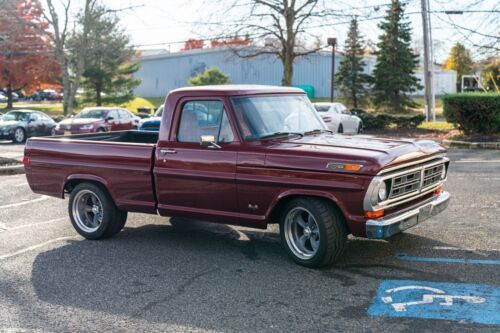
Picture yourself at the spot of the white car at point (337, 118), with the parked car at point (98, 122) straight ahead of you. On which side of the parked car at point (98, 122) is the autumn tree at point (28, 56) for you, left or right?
right

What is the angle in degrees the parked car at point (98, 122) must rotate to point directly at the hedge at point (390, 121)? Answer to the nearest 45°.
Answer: approximately 135° to its left

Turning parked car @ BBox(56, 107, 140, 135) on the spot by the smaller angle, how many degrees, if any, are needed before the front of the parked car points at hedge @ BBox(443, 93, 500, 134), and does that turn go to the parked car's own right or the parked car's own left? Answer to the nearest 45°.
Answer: approximately 90° to the parked car's own left

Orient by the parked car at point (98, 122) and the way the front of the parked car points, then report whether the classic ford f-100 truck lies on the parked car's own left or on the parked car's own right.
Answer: on the parked car's own left

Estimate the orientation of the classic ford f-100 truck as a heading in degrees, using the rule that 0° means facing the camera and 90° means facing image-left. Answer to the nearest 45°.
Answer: approximately 315°

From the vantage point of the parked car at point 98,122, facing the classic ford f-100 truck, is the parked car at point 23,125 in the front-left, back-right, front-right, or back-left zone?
back-right

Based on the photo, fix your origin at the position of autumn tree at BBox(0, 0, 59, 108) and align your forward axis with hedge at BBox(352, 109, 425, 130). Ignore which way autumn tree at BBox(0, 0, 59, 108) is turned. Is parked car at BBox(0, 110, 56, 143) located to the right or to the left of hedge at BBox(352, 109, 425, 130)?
right

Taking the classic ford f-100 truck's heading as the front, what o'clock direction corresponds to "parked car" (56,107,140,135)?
The parked car is roughly at 7 o'clock from the classic ford f-100 truck.

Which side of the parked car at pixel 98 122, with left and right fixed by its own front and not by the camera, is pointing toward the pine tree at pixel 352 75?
back
